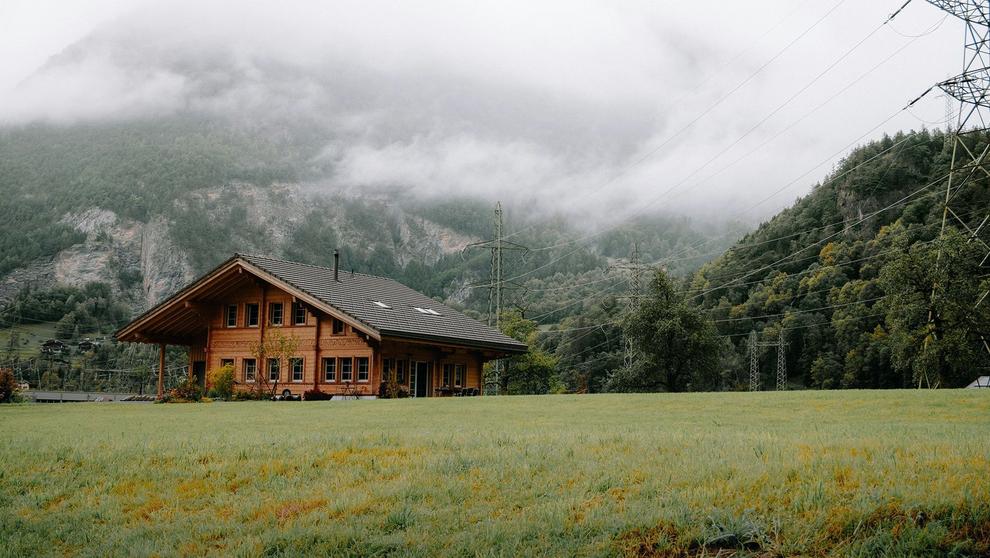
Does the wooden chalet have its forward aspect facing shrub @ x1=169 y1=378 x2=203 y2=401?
yes

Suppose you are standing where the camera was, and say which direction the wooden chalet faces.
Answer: facing the viewer and to the left of the viewer

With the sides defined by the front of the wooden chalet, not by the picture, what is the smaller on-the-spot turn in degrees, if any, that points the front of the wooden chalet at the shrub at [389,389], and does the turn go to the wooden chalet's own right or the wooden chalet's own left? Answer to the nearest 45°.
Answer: approximately 90° to the wooden chalet's own left

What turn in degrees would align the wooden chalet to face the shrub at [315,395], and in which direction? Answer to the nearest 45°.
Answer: approximately 45° to its left

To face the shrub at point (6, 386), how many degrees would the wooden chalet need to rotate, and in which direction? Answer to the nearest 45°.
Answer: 0° — it already faces it

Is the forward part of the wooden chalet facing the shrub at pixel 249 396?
yes
